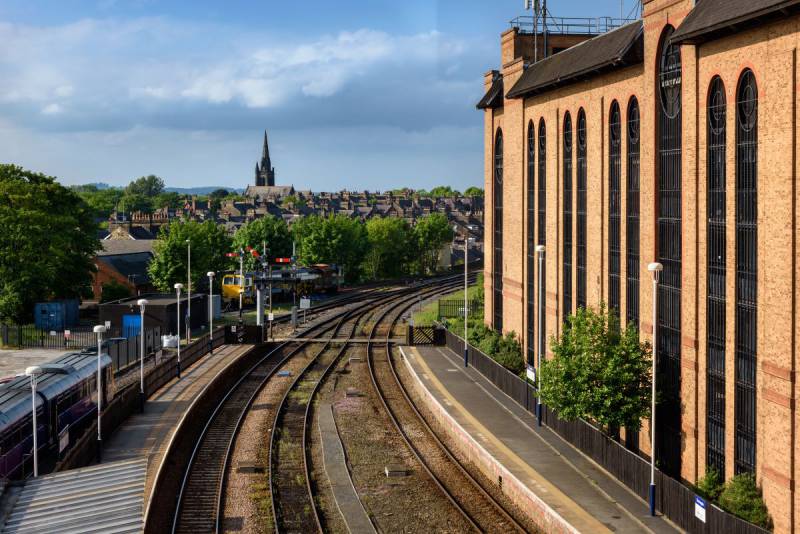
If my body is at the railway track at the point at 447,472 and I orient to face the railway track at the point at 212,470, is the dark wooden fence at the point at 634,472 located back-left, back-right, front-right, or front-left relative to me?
back-left
